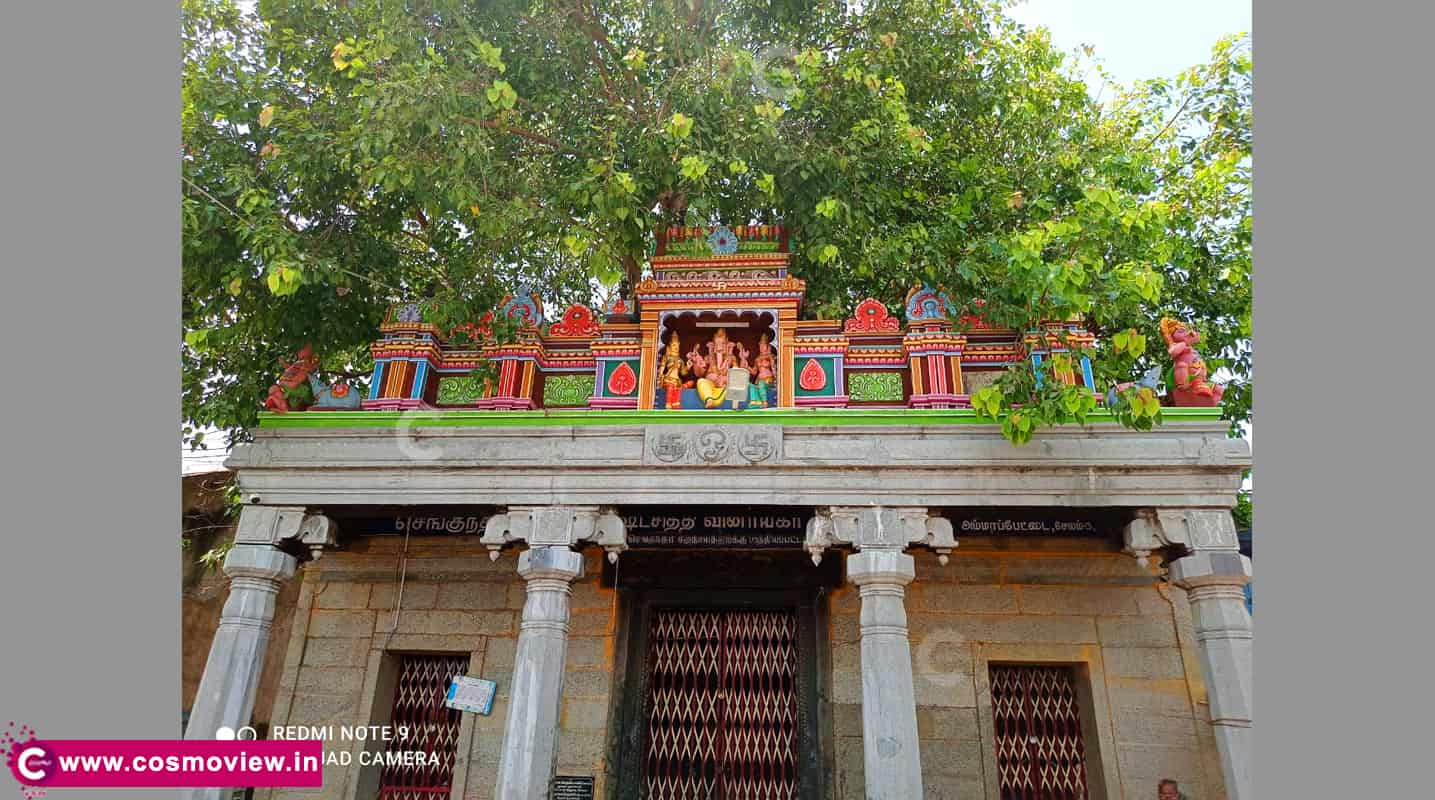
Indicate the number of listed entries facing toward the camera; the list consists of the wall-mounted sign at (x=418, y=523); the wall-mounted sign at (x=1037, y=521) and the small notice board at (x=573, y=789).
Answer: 3

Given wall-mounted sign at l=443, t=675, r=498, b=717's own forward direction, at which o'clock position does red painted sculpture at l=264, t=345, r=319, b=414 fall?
The red painted sculpture is roughly at 2 o'clock from the wall-mounted sign.

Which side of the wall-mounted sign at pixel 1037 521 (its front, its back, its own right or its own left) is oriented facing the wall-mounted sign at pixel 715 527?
right

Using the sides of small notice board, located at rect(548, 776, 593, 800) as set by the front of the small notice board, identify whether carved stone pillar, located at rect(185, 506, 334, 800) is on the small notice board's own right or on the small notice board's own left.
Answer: on the small notice board's own right

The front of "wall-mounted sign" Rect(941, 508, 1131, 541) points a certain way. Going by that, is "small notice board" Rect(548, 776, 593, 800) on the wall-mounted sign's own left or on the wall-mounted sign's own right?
on the wall-mounted sign's own right

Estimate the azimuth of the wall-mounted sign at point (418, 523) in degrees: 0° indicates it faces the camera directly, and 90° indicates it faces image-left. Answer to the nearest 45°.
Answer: approximately 0°

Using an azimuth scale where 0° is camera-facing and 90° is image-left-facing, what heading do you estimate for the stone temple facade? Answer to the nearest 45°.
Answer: approximately 0°

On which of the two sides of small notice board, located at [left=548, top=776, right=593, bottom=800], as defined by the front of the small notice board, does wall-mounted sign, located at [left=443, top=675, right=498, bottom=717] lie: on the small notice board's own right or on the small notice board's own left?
on the small notice board's own right
